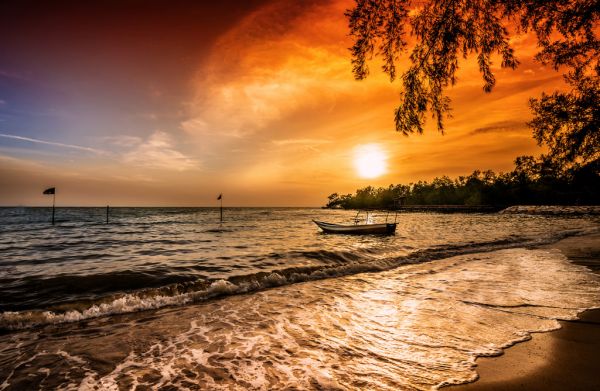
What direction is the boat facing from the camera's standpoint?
to the viewer's left

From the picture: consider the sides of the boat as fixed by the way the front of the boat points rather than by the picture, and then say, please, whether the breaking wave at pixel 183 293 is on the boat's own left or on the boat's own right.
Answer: on the boat's own left
